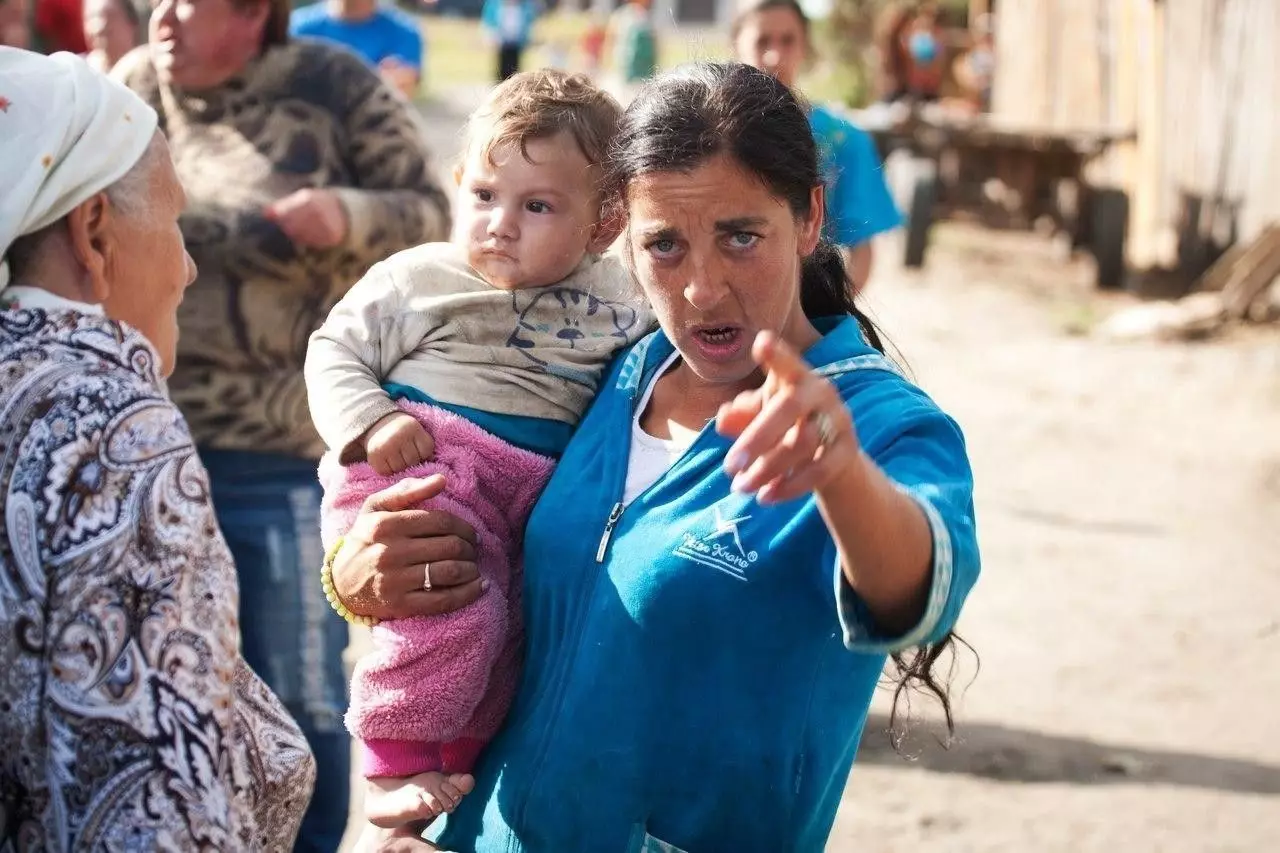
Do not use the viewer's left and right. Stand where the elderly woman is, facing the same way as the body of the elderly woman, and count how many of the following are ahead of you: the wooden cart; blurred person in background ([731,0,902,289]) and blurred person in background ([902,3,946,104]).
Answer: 3

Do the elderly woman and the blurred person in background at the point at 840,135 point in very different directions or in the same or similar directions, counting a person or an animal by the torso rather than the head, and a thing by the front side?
very different directions

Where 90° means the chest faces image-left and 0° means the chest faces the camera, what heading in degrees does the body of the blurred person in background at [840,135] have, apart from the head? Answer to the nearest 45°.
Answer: approximately 0°

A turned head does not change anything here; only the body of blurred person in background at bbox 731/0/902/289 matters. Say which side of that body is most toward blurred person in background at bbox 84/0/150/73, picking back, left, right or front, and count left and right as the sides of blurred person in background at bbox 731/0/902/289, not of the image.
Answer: right

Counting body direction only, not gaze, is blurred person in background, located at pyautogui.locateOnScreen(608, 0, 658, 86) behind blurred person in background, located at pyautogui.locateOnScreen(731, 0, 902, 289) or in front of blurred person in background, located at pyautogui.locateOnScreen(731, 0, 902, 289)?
behind

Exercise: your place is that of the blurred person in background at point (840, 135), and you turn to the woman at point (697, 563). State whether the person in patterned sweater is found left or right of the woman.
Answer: right

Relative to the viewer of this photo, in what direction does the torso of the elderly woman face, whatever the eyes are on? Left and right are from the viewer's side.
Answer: facing away from the viewer and to the right of the viewer

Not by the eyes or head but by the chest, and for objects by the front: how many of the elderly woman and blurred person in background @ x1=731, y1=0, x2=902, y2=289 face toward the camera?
1

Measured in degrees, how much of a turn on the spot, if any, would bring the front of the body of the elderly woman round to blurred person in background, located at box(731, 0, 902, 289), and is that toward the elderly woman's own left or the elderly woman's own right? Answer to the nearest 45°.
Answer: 0° — they already face them

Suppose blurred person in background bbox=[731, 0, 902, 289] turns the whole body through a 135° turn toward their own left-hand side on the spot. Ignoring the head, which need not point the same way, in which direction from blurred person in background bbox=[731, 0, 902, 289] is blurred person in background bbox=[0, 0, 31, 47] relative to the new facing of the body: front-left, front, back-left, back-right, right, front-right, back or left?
back-left

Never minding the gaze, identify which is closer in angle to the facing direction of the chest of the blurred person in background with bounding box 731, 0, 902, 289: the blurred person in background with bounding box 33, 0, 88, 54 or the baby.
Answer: the baby
